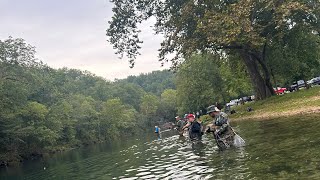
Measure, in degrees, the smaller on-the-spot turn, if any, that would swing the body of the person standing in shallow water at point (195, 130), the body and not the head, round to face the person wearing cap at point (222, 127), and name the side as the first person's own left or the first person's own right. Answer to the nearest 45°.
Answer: approximately 90° to the first person's own left

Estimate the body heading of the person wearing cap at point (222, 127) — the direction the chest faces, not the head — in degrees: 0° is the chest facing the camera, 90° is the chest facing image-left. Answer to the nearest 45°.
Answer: approximately 90°
